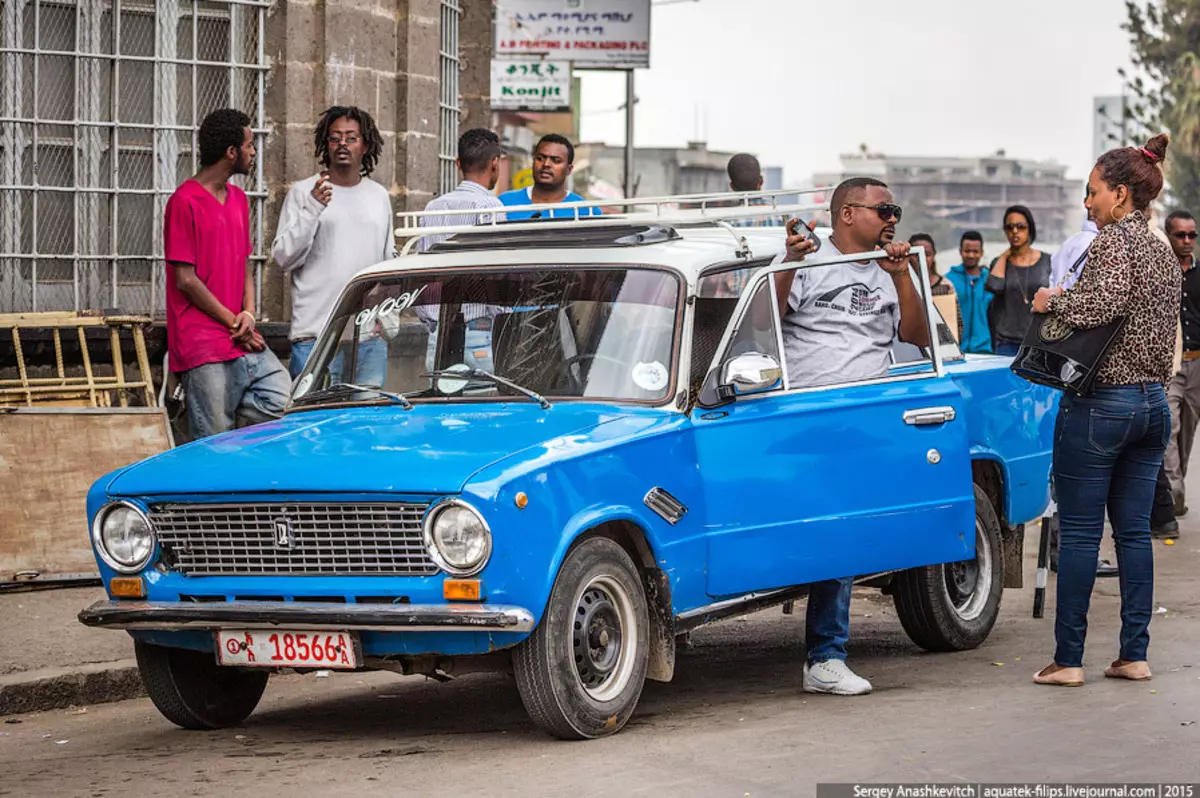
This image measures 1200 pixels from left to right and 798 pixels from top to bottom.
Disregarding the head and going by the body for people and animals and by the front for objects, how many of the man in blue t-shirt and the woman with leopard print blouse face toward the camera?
1

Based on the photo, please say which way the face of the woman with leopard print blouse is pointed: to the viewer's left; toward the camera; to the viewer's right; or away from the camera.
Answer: to the viewer's left

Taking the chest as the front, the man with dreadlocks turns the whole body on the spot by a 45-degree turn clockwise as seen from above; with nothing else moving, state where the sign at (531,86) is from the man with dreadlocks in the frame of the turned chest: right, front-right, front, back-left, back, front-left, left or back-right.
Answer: back-right

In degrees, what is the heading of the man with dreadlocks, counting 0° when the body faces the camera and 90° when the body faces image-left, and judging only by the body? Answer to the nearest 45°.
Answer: approximately 0°

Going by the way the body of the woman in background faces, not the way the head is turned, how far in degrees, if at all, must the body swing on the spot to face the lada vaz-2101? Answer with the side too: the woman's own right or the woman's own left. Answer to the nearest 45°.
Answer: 0° — they already face it

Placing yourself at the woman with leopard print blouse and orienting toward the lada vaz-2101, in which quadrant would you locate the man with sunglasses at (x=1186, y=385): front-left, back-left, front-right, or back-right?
back-right

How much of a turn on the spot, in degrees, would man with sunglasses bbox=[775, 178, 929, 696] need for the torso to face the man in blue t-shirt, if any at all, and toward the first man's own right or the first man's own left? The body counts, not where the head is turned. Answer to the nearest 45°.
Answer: approximately 180°

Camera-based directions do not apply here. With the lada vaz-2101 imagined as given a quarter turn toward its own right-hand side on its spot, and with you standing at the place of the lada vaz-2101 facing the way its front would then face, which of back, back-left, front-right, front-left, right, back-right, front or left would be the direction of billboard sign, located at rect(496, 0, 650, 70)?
front-right

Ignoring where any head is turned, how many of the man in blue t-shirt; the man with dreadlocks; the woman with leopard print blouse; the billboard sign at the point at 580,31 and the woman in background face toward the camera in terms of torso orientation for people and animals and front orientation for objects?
4

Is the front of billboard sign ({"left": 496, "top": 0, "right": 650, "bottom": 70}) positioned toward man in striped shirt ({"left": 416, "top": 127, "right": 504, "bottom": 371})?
yes

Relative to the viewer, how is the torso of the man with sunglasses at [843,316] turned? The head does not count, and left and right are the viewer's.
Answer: facing the viewer and to the right of the viewer

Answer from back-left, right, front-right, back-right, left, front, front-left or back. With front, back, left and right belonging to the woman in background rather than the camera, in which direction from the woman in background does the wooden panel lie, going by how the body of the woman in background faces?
front-right

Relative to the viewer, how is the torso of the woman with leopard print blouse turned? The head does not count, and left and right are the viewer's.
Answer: facing away from the viewer and to the left of the viewer
